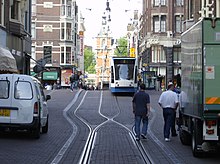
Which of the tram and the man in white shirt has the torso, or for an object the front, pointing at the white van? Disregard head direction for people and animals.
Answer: the tram

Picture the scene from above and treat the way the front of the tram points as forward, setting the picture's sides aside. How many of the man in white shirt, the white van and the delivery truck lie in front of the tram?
3

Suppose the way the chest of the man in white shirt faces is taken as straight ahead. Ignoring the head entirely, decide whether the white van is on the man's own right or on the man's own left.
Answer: on the man's own left

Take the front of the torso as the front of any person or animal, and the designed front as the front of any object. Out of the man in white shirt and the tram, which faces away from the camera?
the man in white shirt

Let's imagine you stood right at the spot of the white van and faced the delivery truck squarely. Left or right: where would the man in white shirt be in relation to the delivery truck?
left

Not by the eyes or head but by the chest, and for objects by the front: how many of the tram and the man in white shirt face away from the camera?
1

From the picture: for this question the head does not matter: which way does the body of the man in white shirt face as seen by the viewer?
away from the camera

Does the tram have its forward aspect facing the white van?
yes

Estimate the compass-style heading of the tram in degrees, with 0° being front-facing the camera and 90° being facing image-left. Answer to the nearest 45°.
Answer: approximately 0°
